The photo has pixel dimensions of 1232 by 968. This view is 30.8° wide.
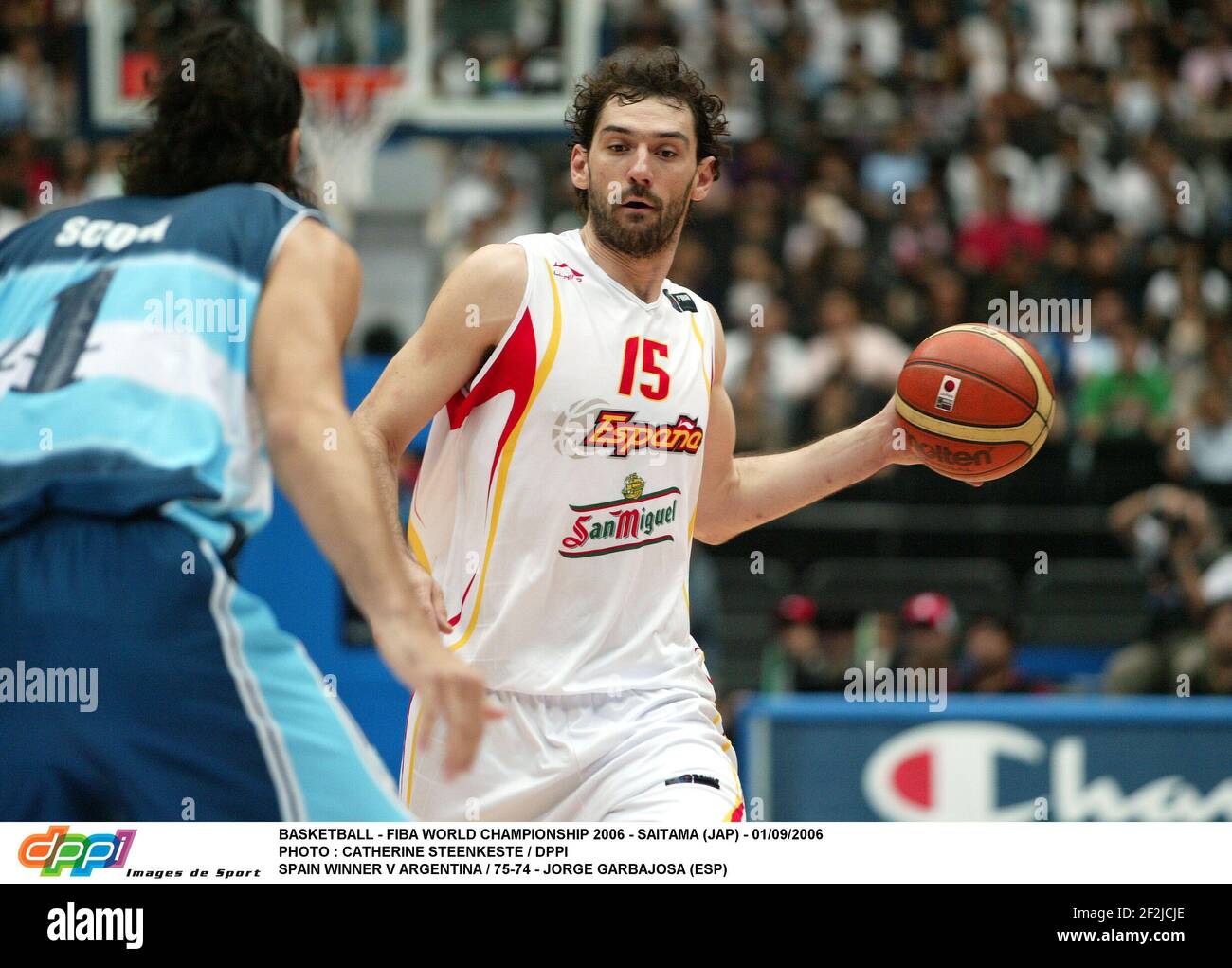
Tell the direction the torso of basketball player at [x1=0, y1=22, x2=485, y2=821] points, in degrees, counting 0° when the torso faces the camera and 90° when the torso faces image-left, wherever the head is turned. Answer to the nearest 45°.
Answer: approximately 225°

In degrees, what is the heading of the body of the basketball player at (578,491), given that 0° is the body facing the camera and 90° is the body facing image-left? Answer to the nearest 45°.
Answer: approximately 315°

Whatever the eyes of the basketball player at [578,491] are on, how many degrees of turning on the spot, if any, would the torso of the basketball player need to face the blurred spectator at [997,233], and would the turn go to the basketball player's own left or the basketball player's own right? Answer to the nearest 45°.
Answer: approximately 135° to the basketball player's own left

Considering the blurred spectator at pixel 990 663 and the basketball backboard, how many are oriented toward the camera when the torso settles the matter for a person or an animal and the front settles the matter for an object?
2

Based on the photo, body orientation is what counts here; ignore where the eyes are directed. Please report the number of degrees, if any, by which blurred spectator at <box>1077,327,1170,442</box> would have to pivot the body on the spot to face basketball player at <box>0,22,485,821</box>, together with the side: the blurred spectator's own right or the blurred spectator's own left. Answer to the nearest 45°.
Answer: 0° — they already face them

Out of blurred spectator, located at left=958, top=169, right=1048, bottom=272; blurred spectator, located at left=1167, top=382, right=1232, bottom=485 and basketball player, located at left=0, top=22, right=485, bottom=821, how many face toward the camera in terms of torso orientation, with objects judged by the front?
2

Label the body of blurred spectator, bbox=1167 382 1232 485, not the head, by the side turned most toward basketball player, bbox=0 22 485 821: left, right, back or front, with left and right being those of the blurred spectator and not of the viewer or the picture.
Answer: front

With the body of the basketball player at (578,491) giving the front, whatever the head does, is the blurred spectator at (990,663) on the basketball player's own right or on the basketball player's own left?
on the basketball player's own left

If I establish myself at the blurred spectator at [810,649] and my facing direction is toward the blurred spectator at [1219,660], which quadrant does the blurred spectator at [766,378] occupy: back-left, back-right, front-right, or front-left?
back-left

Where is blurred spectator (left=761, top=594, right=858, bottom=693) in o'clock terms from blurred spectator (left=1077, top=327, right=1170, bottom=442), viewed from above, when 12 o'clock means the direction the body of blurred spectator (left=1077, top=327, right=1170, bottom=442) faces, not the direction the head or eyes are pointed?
blurred spectator (left=761, top=594, right=858, bottom=693) is roughly at 1 o'clock from blurred spectator (left=1077, top=327, right=1170, bottom=442).

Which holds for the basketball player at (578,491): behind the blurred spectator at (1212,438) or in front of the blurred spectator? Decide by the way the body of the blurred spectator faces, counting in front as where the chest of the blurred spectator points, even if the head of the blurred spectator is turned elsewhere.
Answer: in front
